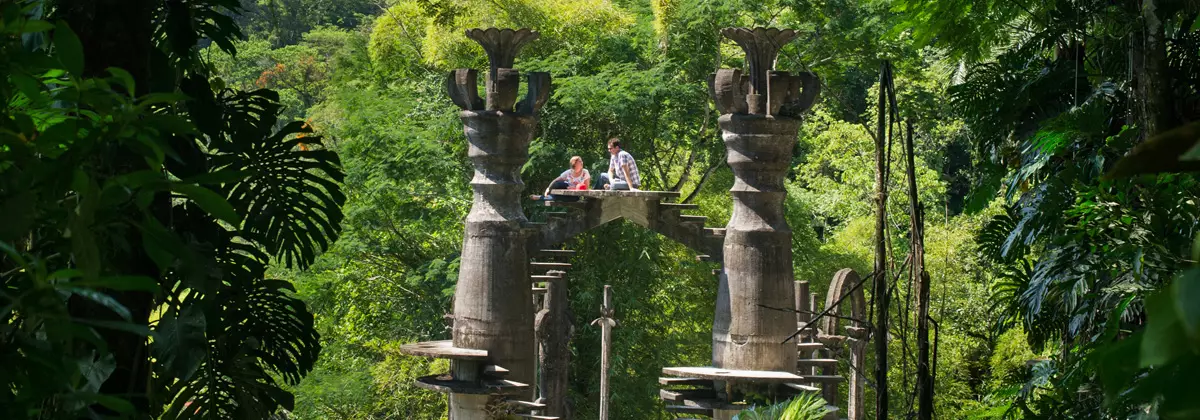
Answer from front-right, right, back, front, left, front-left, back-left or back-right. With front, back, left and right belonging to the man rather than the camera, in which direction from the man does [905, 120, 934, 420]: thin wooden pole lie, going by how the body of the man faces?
left

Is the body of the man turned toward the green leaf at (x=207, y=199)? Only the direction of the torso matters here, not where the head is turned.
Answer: no
